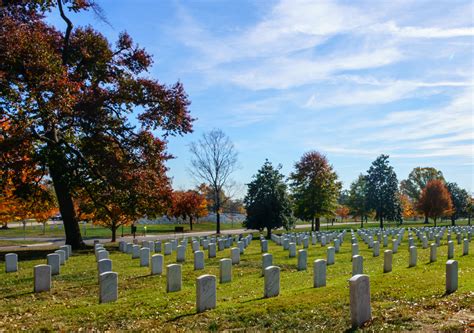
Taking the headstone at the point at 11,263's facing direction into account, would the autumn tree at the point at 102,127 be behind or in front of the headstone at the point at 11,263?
behind

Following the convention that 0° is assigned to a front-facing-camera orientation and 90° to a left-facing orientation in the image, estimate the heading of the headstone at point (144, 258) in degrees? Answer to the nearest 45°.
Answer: approximately 0°

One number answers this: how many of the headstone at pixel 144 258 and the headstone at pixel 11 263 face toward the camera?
2

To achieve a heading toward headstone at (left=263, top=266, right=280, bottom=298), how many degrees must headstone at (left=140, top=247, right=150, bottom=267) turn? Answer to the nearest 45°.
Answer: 0° — it already faces it

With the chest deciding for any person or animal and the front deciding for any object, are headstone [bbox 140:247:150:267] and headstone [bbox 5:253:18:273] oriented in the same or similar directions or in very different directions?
same or similar directions

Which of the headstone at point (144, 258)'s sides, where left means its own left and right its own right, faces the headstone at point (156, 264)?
front

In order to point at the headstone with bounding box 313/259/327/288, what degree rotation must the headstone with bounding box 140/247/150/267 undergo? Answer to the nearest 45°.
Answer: approximately 45° to its left

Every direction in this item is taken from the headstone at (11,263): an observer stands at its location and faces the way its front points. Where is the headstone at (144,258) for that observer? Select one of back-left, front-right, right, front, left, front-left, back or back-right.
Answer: left

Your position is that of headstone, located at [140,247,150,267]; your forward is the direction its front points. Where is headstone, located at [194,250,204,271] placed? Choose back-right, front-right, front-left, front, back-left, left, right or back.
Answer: front-left

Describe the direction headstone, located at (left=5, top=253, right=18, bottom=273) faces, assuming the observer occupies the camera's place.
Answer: facing the viewer
